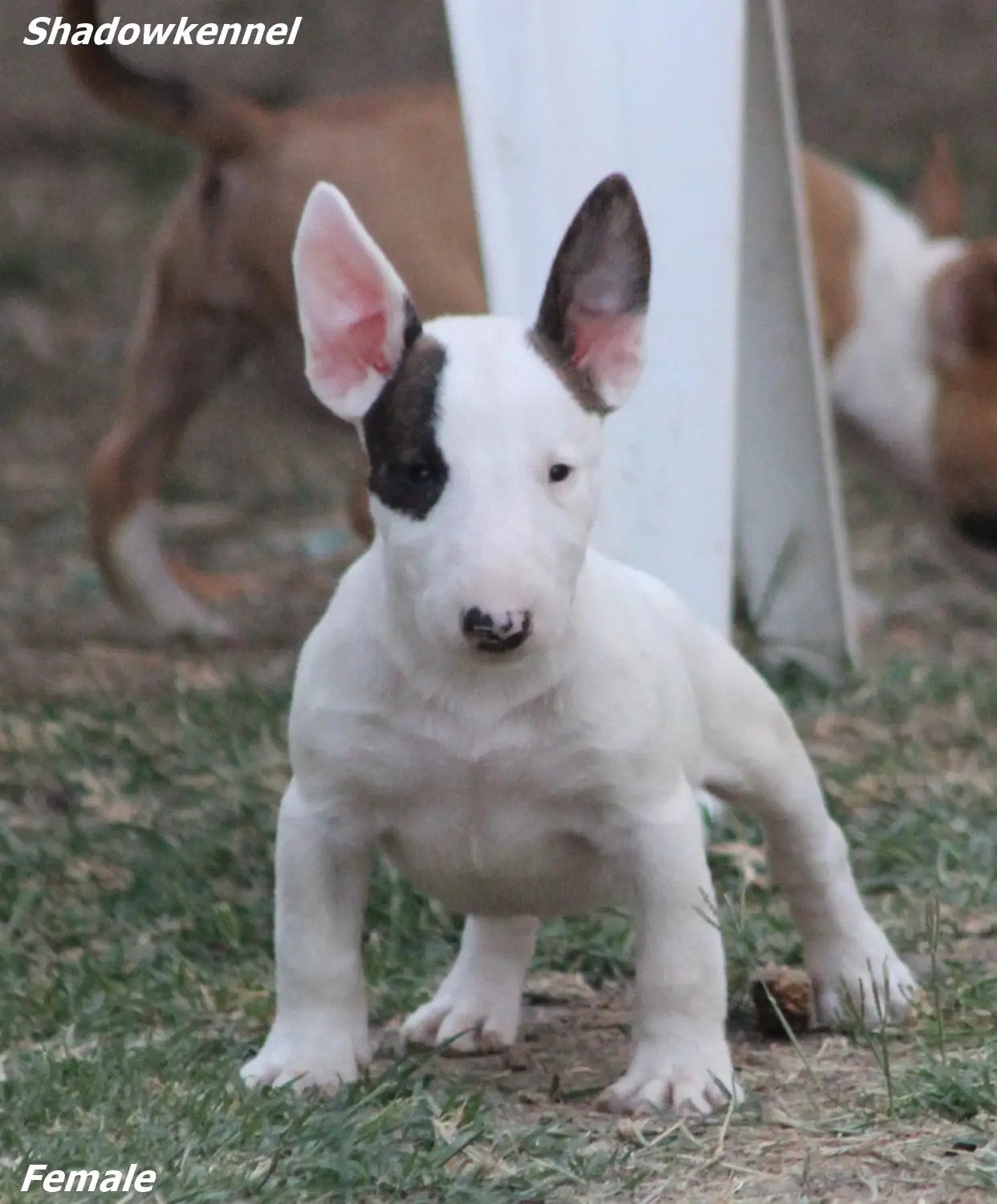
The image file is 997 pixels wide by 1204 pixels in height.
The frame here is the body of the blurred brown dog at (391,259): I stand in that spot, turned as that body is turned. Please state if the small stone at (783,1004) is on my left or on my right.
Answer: on my right

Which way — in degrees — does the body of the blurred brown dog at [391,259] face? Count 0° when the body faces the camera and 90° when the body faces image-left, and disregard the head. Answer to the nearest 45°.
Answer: approximately 270°

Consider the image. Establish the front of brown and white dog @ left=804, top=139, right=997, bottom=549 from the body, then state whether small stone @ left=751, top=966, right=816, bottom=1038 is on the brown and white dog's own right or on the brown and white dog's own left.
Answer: on the brown and white dog's own right

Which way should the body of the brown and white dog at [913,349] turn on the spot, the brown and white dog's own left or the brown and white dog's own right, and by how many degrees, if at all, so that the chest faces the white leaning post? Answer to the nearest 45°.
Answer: approximately 90° to the brown and white dog's own right

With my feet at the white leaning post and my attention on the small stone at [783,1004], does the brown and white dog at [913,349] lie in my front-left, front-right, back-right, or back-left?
back-left

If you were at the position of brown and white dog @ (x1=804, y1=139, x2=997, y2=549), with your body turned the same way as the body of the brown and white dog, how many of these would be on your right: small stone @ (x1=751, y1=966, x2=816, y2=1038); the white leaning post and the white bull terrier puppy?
3

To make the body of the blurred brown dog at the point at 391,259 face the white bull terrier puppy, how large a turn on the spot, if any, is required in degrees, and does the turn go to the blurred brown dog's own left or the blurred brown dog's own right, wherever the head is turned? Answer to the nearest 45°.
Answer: approximately 90° to the blurred brown dog's own right
